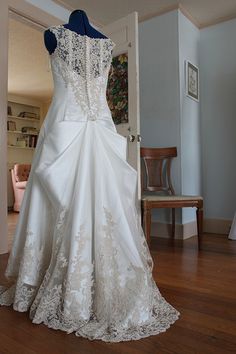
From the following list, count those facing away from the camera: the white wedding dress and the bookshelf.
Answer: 1

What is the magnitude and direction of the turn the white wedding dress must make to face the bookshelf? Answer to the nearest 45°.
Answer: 0° — it already faces it

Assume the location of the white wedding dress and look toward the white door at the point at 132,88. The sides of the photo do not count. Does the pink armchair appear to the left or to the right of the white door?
left

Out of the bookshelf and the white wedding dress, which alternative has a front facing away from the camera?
the white wedding dress

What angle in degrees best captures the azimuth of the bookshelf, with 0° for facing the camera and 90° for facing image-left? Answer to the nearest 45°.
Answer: approximately 315°

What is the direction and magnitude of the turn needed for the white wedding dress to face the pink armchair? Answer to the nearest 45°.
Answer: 0° — it already faces it

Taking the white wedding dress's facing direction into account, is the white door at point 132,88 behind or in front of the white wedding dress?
in front

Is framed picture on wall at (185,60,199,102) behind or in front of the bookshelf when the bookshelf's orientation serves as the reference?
in front

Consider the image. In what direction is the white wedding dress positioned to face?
away from the camera
